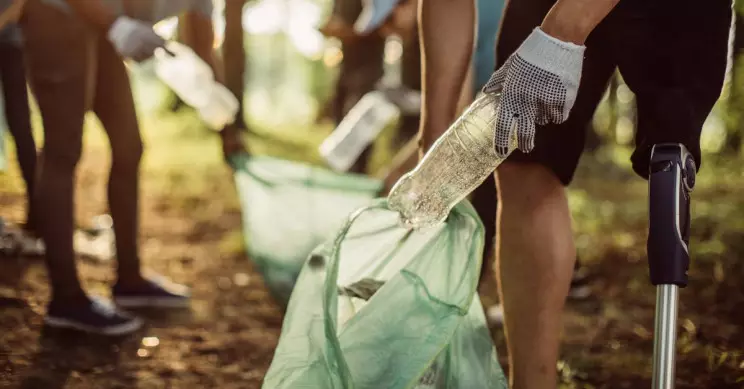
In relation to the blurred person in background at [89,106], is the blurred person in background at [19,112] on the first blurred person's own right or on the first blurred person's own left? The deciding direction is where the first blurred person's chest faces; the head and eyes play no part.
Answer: on the first blurred person's own left

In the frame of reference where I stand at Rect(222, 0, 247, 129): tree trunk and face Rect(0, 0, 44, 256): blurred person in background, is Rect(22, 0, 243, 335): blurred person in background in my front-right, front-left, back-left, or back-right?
front-left

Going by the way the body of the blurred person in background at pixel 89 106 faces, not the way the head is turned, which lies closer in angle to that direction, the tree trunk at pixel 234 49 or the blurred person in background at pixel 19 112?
the tree trunk

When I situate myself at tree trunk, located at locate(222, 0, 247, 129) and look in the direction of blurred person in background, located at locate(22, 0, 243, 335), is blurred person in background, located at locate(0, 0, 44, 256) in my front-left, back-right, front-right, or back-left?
front-right

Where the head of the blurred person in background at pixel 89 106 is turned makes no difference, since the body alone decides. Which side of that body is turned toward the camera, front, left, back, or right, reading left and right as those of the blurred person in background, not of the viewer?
right
